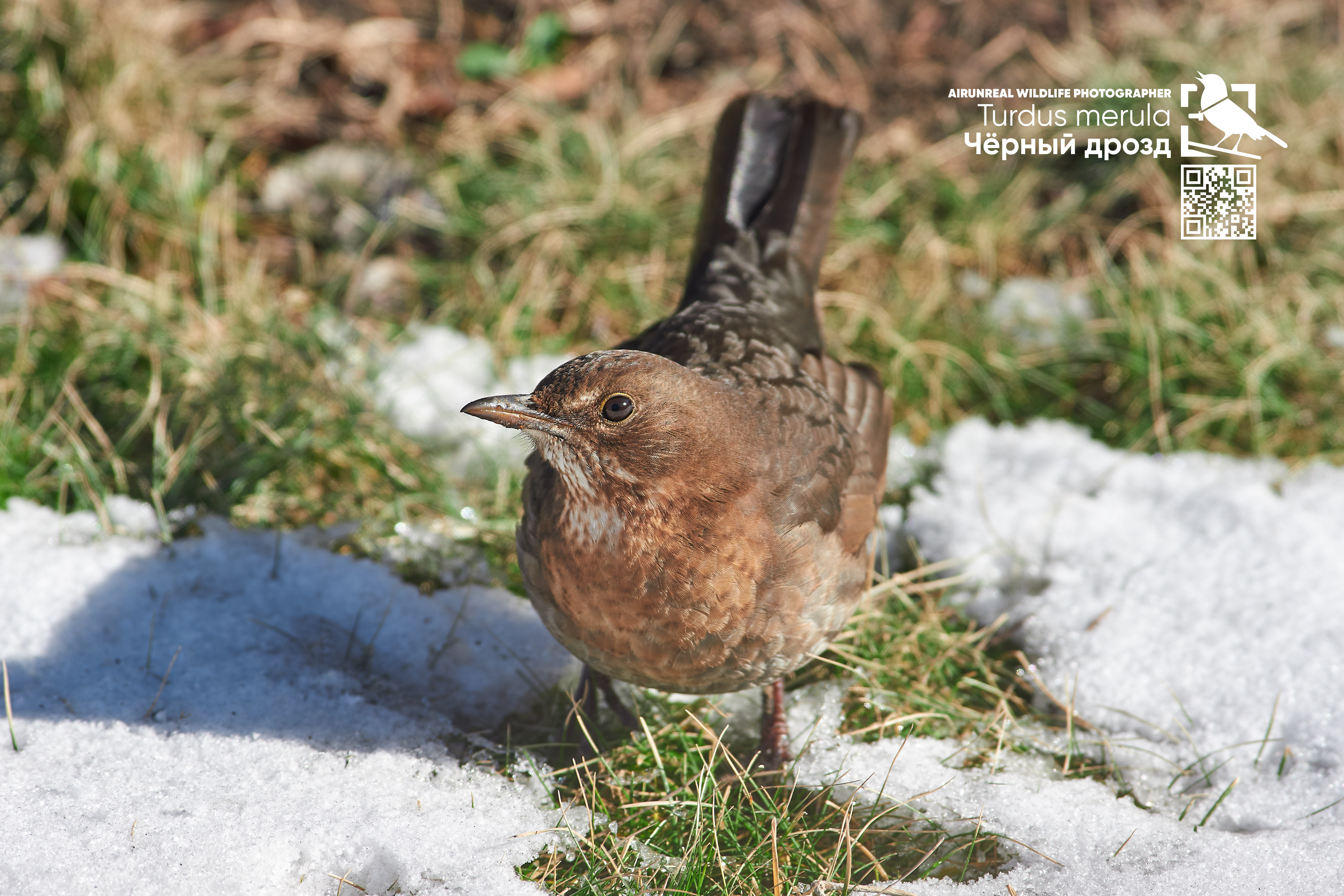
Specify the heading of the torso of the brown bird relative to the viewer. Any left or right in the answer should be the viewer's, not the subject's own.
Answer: facing the viewer and to the left of the viewer
